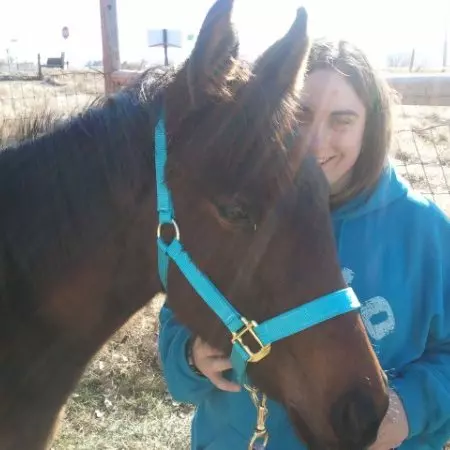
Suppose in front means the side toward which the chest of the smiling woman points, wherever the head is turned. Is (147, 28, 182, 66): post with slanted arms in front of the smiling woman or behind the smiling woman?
behind

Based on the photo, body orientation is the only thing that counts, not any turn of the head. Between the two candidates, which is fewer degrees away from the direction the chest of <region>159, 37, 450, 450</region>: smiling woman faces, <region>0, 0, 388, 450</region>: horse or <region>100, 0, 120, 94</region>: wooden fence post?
the horse

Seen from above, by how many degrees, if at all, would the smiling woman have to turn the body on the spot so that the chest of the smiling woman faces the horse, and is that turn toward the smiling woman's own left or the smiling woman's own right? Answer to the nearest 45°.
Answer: approximately 45° to the smiling woman's own right

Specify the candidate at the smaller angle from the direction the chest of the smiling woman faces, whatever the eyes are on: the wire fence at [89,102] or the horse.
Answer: the horse

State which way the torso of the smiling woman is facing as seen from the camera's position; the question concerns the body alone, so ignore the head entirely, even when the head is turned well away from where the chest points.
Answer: toward the camera

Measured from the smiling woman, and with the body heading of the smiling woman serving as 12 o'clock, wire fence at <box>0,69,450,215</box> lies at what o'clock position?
The wire fence is roughly at 5 o'clock from the smiling woman.

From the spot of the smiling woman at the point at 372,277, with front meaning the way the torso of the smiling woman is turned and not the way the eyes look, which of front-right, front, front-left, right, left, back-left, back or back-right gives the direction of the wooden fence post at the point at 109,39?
back-right
